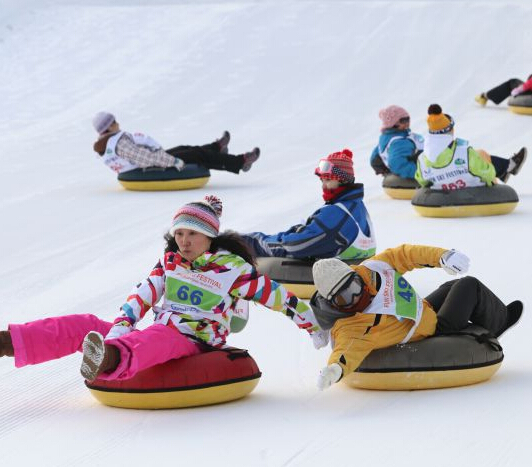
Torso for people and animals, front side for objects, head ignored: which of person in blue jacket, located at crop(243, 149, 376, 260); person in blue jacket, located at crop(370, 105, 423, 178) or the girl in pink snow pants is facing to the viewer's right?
person in blue jacket, located at crop(370, 105, 423, 178)

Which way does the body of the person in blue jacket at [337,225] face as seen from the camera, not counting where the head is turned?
to the viewer's left

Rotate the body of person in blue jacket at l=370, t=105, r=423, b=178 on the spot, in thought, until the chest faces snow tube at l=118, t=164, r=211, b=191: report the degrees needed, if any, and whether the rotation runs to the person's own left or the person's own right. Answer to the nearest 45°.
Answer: approximately 180°

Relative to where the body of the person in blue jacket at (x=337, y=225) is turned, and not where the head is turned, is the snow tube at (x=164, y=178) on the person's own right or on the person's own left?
on the person's own right

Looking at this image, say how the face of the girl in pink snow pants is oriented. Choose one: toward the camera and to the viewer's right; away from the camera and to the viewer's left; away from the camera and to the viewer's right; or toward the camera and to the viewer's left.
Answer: toward the camera and to the viewer's left

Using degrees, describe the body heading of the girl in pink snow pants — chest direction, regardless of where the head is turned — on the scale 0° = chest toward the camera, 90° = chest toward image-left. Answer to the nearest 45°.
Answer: approximately 45°

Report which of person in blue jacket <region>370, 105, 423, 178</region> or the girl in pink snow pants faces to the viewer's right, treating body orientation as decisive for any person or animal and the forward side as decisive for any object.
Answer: the person in blue jacket

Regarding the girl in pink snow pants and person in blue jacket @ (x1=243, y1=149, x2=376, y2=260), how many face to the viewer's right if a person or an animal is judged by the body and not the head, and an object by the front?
0

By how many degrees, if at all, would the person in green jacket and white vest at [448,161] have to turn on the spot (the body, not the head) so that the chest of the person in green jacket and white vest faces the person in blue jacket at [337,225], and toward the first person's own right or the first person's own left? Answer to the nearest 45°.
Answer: approximately 135° to the first person's own right

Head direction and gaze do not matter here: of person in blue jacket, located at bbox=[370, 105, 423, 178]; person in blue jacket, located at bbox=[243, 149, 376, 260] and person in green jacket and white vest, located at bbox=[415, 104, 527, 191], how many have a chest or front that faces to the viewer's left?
1
